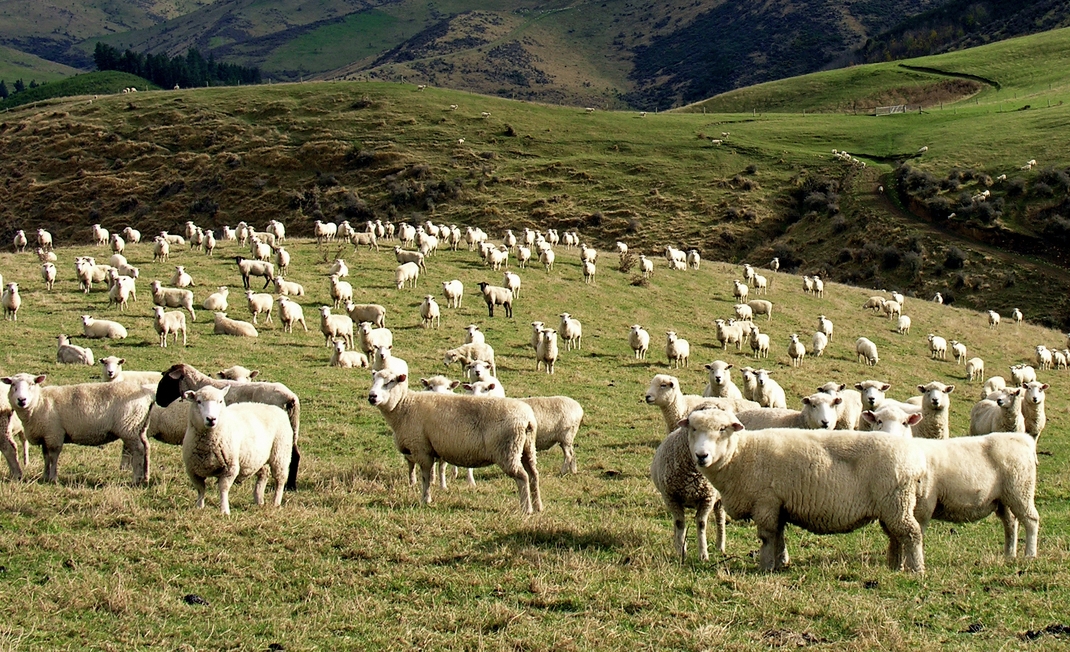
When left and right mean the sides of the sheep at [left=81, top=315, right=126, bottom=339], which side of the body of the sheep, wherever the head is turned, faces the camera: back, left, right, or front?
left

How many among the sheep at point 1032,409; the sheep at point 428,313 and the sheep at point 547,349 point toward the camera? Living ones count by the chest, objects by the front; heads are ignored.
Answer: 3

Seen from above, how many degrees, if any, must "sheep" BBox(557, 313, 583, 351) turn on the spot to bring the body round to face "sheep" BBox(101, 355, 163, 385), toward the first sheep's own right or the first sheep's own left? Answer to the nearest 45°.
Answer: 0° — it already faces it

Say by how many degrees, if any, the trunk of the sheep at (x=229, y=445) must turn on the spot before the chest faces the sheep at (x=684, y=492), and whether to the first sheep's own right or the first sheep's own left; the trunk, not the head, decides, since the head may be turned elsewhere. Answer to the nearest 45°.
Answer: approximately 90° to the first sheep's own left

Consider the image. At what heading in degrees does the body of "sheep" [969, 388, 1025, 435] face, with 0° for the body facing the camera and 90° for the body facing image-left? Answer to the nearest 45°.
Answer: approximately 315°

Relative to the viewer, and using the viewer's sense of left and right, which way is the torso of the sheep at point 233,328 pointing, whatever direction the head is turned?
facing to the left of the viewer

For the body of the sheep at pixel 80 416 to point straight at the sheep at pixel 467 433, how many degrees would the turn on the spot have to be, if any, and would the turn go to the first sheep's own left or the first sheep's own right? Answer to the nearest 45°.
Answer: approximately 135° to the first sheep's own left

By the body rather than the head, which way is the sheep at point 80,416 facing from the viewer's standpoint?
to the viewer's left

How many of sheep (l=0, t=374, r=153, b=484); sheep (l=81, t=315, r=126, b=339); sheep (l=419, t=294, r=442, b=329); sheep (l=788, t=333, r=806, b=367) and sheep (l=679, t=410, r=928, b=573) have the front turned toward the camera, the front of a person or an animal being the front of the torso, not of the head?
2

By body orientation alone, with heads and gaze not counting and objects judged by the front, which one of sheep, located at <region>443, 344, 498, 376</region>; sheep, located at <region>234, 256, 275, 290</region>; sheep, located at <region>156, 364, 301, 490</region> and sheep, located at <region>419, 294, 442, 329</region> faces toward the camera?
sheep, located at <region>419, 294, 442, 329</region>

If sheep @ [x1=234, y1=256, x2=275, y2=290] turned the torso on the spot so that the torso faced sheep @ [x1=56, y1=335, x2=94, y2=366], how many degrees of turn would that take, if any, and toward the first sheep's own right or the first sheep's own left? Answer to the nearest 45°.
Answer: approximately 90° to the first sheep's own left

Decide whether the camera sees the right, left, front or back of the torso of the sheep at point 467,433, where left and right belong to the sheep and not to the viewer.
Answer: left

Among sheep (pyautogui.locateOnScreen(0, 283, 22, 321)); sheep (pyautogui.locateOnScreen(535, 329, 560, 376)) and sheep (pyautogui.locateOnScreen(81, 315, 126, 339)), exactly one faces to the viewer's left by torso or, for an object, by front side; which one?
the sheep (pyautogui.locateOnScreen(81, 315, 126, 339))

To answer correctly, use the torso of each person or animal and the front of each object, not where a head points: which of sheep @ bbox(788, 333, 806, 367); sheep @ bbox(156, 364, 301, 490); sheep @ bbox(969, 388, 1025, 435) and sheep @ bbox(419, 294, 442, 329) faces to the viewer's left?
sheep @ bbox(156, 364, 301, 490)

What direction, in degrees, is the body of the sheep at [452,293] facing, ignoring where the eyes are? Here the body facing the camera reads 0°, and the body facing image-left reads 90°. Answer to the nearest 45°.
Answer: approximately 45°
